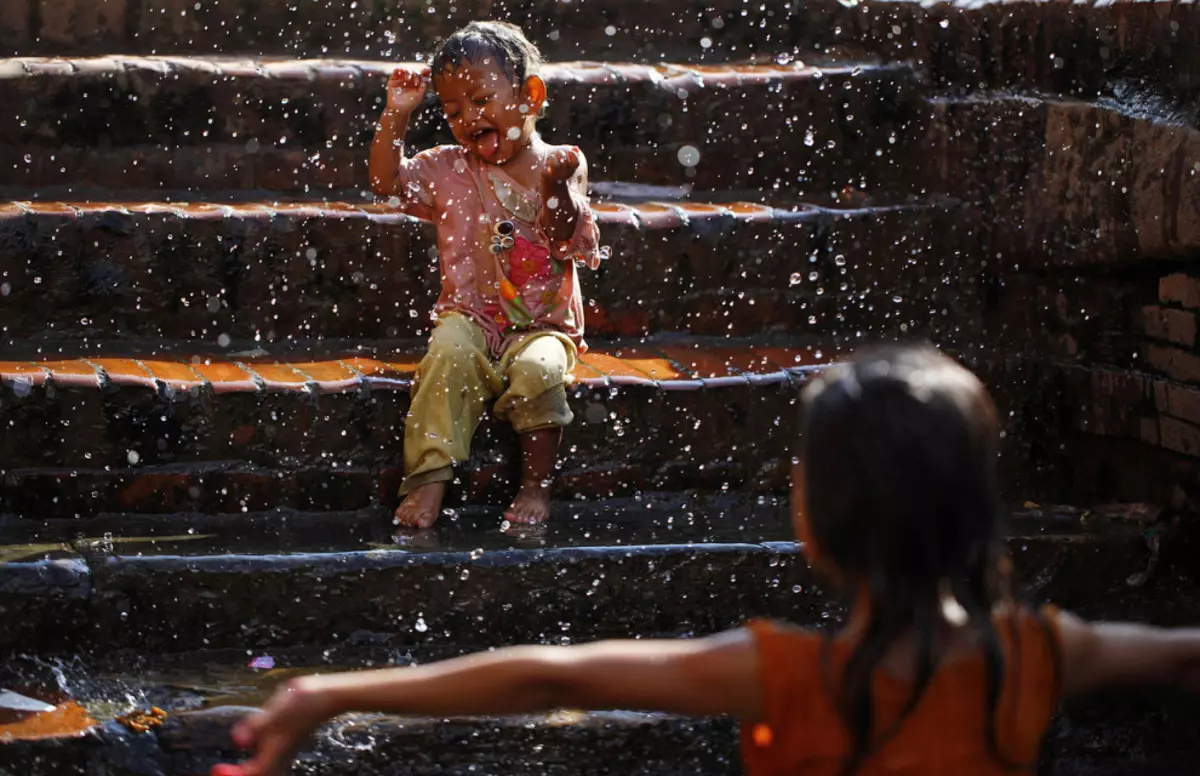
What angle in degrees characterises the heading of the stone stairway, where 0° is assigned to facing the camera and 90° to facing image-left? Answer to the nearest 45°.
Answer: approximately 0°

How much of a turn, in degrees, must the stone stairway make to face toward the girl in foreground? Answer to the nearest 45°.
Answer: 0° — it already faces them
